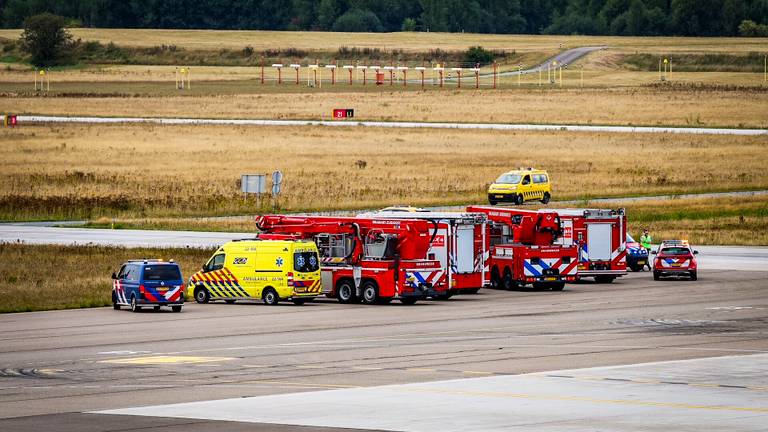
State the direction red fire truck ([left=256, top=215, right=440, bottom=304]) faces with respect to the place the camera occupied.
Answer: facing away from the viewer and to the left of the viewer

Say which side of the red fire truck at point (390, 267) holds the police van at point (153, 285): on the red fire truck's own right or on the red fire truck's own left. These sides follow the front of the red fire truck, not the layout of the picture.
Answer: on the red fire truck's own left

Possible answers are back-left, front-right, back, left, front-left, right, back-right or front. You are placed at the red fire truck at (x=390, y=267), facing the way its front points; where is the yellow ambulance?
front-left

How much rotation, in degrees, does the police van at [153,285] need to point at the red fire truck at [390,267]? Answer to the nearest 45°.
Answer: approximately 135° to its right

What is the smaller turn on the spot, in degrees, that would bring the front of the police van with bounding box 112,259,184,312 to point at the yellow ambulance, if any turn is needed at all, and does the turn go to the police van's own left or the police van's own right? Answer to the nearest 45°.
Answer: approximately 135° to the police van's own right

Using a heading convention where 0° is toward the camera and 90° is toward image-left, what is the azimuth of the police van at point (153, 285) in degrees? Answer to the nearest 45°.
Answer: approximately 135°

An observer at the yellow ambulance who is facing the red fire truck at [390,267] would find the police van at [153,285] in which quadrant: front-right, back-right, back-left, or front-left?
back-right

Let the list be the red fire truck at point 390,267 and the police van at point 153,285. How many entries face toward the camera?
0
